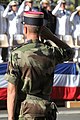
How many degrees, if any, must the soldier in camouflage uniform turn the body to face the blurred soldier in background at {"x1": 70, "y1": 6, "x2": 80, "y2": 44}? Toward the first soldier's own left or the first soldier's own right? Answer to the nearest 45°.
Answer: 0° — they already face them

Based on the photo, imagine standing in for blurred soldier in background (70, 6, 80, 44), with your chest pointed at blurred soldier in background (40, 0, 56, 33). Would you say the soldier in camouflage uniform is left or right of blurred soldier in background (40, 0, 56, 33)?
left

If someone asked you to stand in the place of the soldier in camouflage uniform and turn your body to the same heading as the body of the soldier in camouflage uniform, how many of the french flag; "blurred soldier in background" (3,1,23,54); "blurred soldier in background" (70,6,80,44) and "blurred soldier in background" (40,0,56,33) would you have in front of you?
4

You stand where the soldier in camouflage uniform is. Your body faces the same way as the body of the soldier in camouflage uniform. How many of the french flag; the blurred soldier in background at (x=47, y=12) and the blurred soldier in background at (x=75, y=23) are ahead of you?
3

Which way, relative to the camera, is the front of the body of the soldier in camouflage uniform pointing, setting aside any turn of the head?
away from the camera
